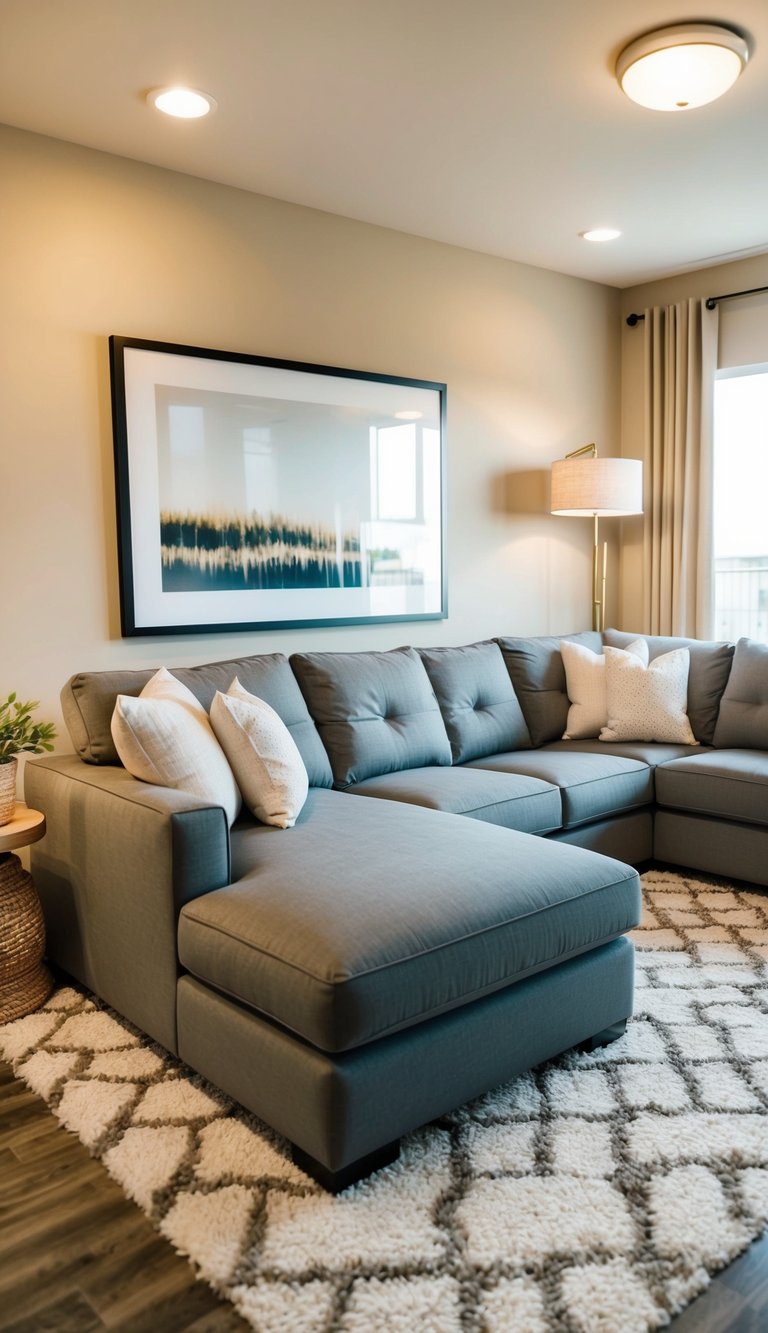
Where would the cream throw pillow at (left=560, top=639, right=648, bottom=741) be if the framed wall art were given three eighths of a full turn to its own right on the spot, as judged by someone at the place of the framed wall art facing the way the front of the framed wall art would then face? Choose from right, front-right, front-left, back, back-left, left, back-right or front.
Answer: back

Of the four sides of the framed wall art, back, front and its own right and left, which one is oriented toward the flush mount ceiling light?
front

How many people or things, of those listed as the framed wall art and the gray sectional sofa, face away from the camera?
0

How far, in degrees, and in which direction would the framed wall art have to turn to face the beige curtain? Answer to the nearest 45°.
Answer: approximately 90° to its left

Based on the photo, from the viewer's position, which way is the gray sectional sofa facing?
facing the viewer and to the right of the viewer

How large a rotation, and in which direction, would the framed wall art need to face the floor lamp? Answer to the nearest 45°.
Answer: approximately 90° to its left

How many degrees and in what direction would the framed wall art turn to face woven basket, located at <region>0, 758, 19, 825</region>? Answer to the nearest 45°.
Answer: approximately 90° to its right
